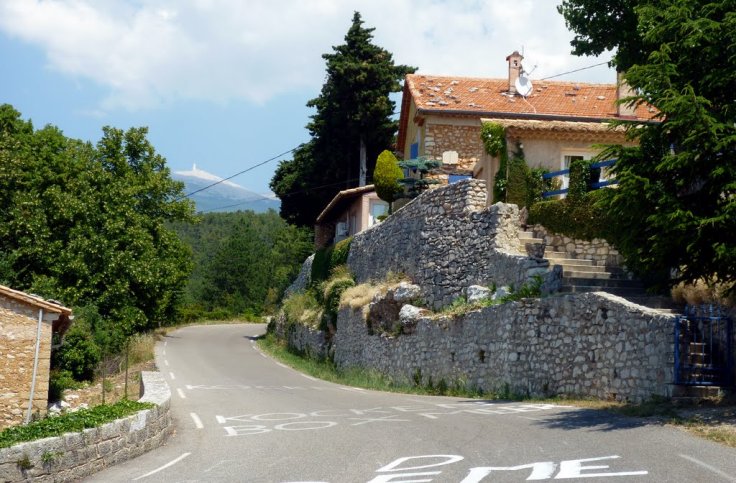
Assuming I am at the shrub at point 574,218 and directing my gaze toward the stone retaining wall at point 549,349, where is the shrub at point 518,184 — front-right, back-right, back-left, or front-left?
back-right

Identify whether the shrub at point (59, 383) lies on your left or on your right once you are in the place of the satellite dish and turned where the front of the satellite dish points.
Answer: on your right

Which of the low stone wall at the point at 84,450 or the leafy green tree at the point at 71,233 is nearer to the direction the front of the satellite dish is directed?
the low stone wall

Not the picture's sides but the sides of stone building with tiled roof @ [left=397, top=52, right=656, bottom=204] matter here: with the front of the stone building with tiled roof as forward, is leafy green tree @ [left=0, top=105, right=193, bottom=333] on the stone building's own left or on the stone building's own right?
on the stone building's own right

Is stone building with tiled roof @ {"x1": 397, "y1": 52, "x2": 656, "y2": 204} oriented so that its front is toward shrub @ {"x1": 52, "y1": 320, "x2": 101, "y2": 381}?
no

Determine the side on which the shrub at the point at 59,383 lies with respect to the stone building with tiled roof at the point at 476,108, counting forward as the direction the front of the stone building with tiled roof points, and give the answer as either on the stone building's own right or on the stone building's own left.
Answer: on the stone building's own right

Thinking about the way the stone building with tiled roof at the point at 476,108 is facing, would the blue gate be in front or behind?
in front

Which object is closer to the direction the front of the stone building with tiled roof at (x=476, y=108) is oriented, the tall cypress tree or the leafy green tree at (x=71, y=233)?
the leafy green tree

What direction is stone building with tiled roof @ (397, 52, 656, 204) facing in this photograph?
toward the camera

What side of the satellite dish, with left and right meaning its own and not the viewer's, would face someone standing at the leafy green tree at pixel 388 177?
right

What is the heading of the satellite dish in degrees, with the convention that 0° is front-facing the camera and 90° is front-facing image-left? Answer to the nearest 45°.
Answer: approximately 315°

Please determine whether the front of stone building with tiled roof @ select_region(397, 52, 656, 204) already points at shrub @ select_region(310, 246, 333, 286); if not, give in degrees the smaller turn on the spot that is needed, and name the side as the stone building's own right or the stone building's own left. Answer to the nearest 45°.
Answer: approximately 135° to the stone building's own right
